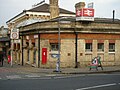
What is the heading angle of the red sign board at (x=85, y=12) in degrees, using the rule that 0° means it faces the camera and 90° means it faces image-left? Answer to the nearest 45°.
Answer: approximately 0°
